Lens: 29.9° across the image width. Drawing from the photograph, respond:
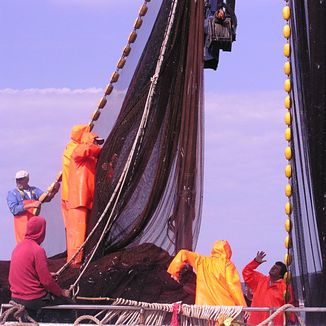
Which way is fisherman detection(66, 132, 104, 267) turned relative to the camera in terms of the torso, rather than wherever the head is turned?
to the viewer's right

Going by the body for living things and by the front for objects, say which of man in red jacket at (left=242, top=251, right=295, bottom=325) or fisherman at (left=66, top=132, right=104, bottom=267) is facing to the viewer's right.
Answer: the fisherman

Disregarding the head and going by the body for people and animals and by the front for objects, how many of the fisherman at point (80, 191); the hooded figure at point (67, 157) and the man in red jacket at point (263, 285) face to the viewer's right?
2

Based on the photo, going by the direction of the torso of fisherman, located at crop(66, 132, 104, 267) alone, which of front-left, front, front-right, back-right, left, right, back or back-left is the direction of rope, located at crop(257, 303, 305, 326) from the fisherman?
front-right

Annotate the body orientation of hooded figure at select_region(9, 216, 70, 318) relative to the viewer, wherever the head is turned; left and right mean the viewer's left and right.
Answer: facing away from the viewer and to the right of the viewer

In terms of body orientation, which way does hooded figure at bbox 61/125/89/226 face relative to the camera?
to the viewer's right

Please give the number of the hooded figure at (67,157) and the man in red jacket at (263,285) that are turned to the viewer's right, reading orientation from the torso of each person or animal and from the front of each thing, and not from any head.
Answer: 1
